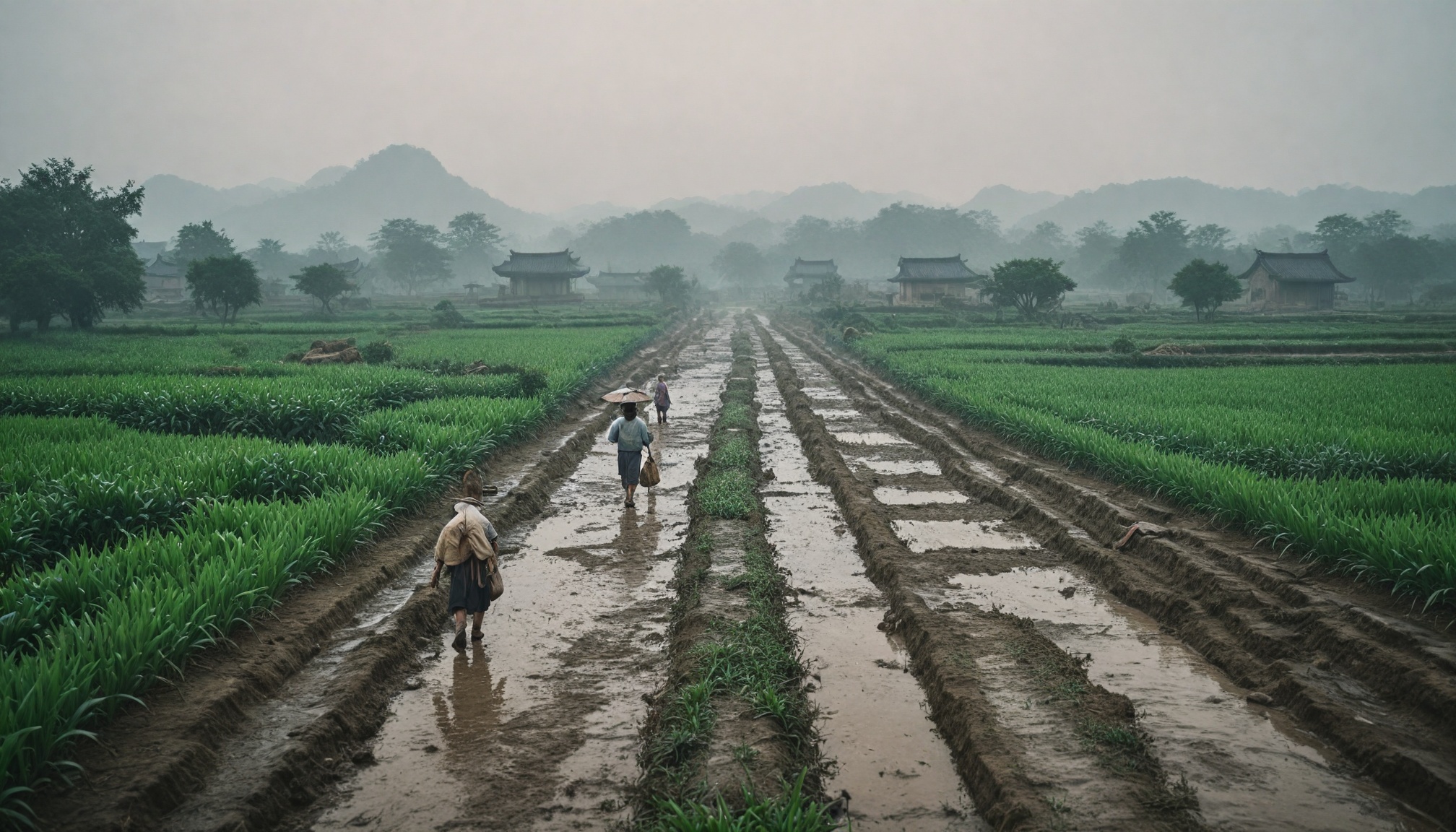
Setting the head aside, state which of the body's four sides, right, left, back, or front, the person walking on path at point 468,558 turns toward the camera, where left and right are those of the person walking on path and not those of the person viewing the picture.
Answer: back

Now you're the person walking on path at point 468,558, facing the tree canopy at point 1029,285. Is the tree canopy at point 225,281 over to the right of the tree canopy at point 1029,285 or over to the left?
left

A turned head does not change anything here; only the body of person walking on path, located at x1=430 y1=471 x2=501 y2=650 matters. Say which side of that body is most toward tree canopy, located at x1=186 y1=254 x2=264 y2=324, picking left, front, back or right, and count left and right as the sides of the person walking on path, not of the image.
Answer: front

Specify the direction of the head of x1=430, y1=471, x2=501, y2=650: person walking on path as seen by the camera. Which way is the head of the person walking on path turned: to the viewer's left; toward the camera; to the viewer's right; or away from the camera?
away from the camera

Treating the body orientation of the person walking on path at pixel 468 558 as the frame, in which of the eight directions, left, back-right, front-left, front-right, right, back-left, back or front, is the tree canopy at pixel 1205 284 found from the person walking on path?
front-right

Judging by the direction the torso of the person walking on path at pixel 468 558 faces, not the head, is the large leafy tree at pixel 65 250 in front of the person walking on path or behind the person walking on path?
in front

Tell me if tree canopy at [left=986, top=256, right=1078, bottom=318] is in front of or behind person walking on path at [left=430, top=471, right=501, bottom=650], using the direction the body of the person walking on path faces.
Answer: in front

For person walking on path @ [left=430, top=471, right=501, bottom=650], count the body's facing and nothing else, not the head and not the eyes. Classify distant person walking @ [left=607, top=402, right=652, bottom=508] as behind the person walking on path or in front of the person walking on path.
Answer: in front

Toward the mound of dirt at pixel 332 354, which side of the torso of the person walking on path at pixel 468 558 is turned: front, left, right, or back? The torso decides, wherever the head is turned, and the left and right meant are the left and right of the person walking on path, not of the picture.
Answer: front
